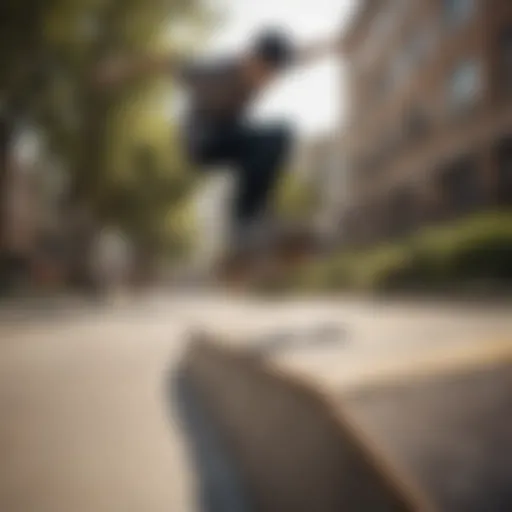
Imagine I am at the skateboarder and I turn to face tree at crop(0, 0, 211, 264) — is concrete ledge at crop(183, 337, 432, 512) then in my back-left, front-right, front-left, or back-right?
back-left

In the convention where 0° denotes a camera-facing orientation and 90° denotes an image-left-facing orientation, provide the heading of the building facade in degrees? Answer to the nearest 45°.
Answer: approximately 45°

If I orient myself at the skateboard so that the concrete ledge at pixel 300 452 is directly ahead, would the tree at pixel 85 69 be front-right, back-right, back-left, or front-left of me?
back-right
